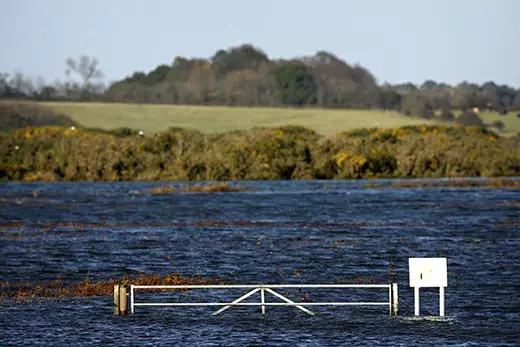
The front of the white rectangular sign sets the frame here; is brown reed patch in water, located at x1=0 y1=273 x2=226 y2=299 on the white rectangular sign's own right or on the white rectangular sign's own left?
on the white rectangular sign's own right

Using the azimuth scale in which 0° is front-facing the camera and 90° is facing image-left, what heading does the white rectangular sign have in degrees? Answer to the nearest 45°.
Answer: approximately 0°

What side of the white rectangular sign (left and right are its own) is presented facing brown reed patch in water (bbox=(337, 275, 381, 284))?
back
